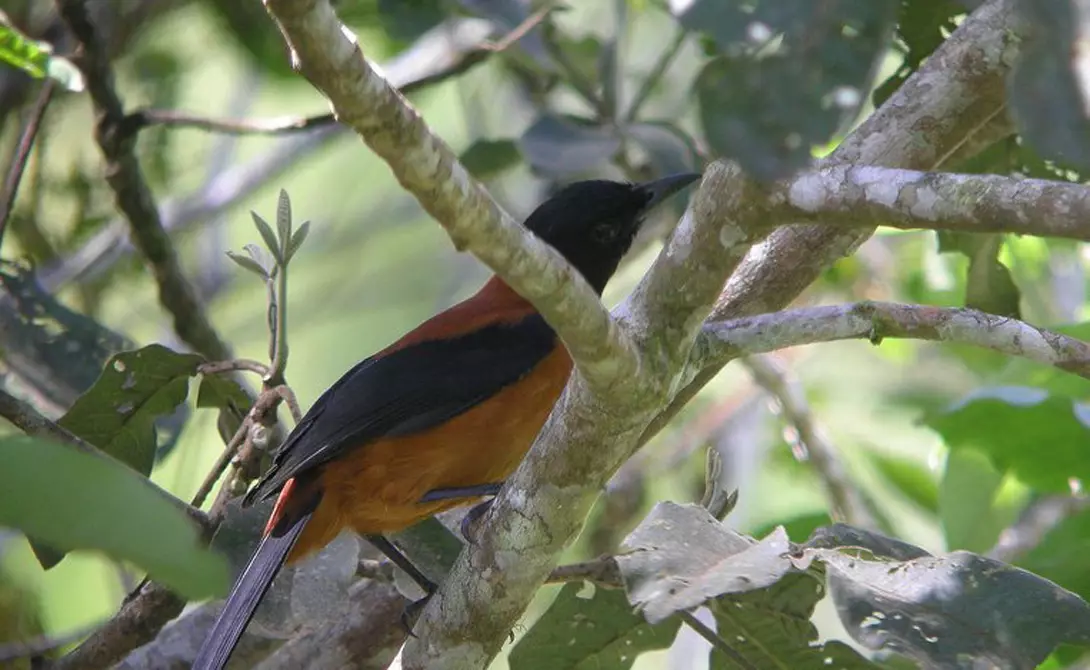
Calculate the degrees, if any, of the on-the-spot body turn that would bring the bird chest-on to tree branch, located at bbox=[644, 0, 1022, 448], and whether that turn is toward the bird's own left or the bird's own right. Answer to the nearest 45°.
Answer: approximately 45° to the bird's own right

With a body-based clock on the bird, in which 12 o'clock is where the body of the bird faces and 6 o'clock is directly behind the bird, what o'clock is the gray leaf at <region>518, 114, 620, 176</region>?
The gray leaf is roughly at 11 o'clock from the bird.

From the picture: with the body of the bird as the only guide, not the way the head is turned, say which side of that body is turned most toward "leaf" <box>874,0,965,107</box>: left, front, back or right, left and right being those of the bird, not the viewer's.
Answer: front

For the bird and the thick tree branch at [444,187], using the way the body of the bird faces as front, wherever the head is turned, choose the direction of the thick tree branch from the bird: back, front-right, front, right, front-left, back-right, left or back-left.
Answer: right

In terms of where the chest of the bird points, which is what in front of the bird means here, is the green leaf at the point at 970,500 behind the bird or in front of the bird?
in front

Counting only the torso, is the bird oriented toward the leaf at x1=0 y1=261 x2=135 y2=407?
no

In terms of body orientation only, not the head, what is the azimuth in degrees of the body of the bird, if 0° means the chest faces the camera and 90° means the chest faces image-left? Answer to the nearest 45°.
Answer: approximately 270°

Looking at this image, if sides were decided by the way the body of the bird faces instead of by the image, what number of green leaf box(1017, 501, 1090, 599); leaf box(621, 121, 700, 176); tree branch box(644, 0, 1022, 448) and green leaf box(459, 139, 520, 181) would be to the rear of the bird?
0

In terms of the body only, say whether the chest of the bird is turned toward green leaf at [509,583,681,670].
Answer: no

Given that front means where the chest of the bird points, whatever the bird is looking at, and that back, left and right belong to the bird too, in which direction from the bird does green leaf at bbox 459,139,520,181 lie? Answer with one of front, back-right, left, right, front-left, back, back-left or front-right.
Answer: front-left
